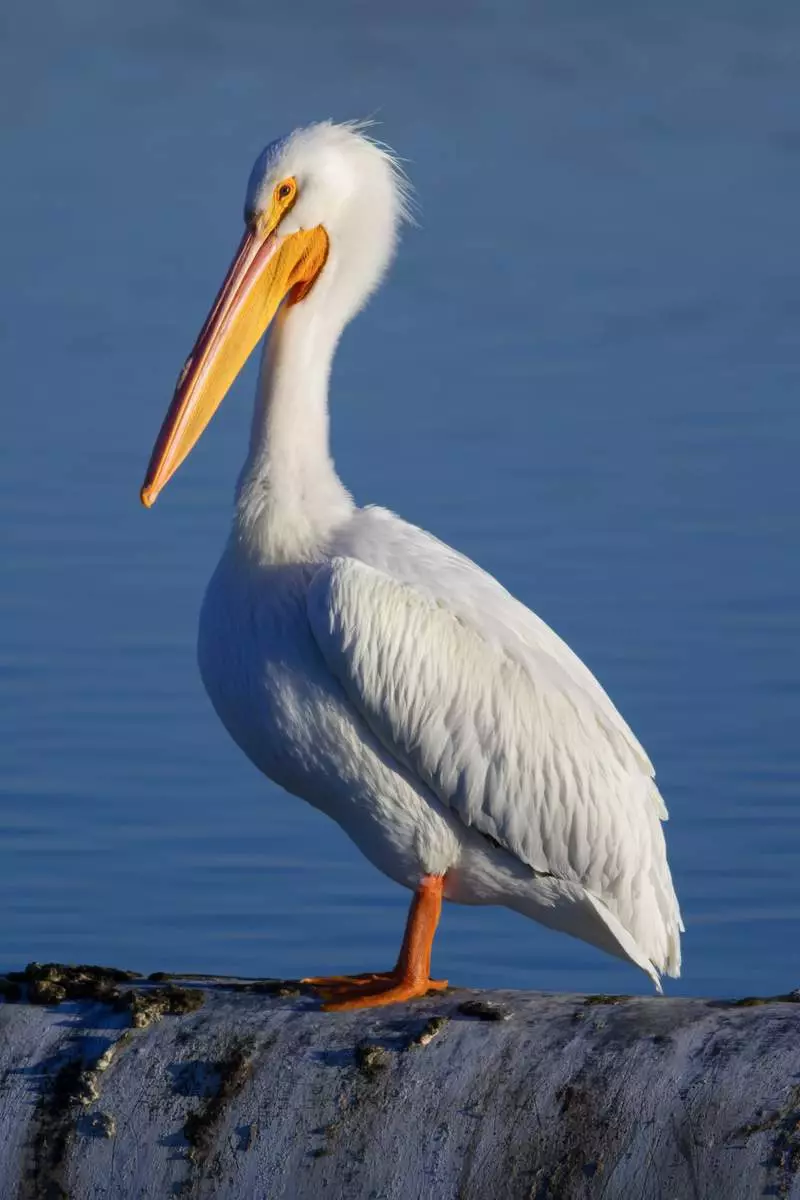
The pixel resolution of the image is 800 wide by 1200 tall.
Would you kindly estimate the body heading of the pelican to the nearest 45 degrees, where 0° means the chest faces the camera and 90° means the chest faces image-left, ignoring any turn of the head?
approximately 90°
